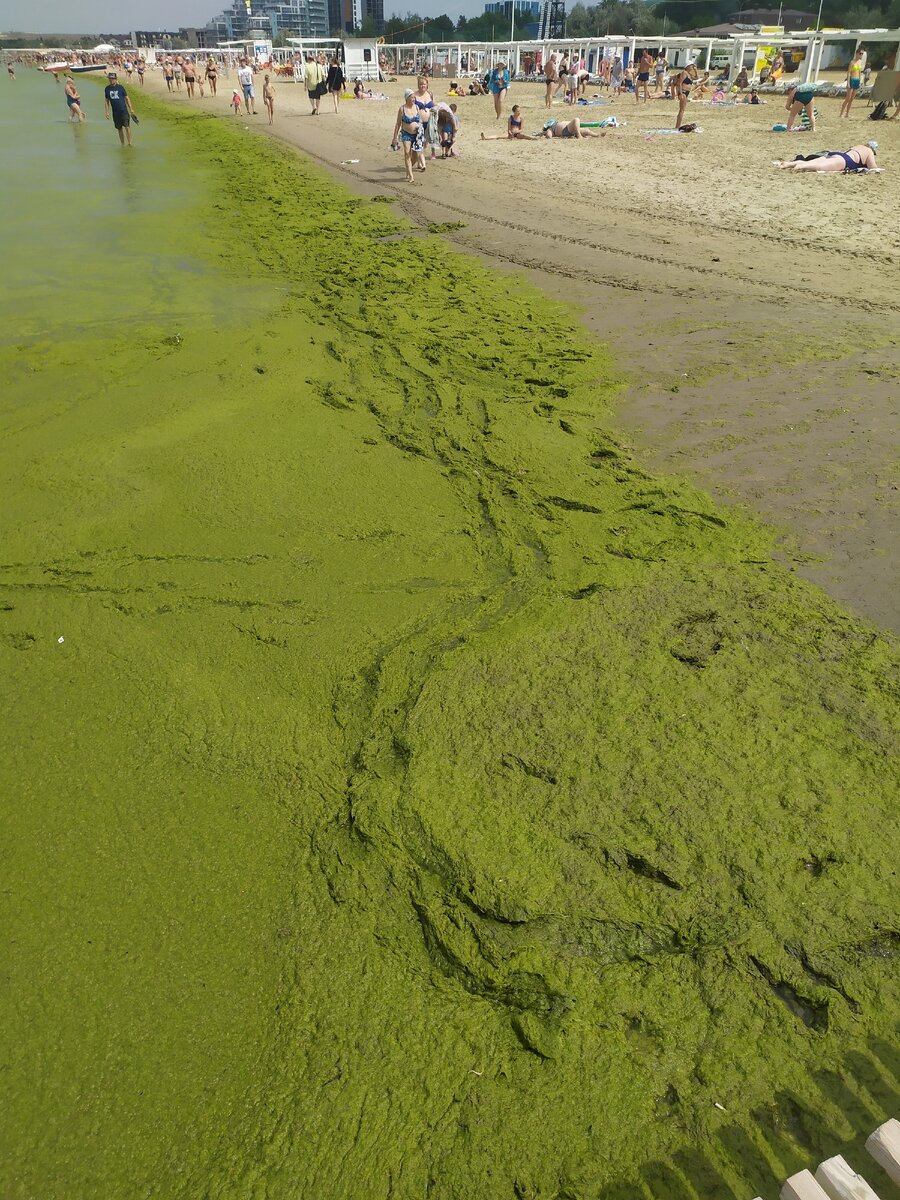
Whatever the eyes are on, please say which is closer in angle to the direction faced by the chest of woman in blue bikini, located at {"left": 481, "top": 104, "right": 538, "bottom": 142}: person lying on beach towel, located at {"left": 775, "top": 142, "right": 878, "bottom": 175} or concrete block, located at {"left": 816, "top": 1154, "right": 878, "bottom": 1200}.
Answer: the concrete block

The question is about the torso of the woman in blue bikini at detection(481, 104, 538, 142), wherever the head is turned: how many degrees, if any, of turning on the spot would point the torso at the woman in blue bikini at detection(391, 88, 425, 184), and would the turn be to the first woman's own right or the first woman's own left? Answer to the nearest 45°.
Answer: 0° — they already face them

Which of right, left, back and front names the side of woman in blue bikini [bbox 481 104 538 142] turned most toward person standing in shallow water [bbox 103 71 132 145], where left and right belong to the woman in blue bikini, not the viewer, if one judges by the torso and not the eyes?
right

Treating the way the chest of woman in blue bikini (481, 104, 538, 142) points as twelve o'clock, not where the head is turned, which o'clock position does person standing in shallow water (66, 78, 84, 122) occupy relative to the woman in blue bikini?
The person standing in shallow water is roughly at 4 o'clock from the woman in blue bikini.

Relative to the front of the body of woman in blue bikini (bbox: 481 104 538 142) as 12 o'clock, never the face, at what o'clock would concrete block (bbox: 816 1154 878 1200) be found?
The concrete block is roughly at 12 o'clock from the woman in blue bikini.
